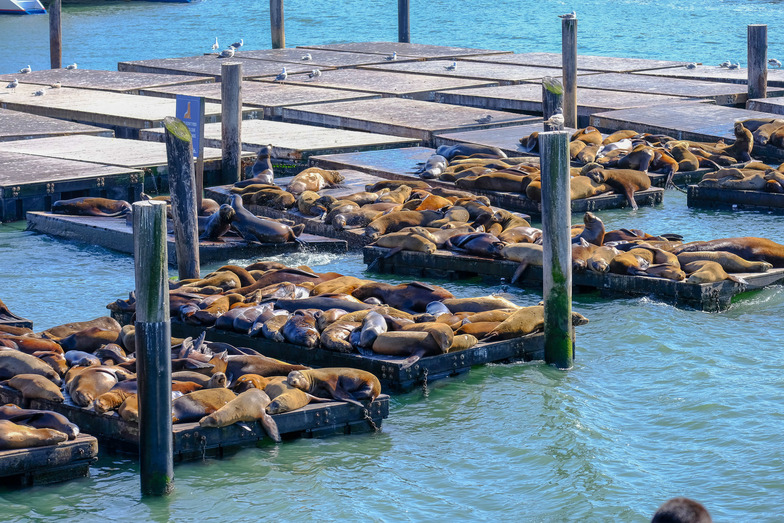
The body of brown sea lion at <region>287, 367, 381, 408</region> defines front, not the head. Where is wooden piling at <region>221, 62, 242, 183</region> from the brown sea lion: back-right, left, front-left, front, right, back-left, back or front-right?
right

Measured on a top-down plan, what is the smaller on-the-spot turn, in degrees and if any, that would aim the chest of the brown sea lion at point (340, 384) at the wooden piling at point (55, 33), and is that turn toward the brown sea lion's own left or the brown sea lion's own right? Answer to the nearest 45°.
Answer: approximately 90° to the brown sea lion's own right

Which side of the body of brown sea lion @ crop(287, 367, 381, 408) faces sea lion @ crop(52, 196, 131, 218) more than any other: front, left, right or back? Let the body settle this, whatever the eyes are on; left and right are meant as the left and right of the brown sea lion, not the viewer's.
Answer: right

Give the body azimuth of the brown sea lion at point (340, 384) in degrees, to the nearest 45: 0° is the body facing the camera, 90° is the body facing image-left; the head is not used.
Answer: approximately 90°

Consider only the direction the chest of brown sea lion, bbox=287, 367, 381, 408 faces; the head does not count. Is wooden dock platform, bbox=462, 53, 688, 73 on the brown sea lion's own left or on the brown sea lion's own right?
on the brown sea lion's own right

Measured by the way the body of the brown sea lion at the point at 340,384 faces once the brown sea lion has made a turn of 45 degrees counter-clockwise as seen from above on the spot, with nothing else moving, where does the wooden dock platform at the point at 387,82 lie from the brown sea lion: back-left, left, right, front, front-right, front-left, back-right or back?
back-right
